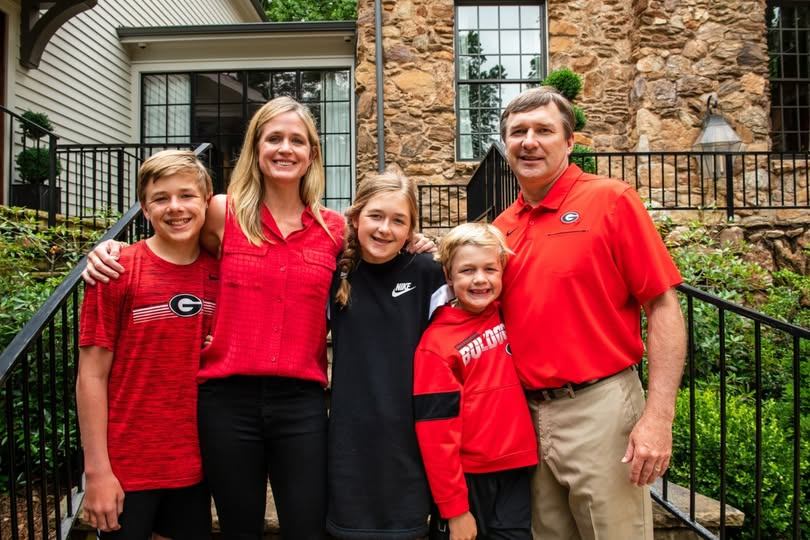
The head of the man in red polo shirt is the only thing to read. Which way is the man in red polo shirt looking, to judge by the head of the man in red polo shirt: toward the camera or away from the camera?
toward the camera

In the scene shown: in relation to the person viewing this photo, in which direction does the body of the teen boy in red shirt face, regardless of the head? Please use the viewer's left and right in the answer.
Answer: facing the viewer and to the right of the viewer

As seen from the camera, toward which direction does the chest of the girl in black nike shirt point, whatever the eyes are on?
toward the camera

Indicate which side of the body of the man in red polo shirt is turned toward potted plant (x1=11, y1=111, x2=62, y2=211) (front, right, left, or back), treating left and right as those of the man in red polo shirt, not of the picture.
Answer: right

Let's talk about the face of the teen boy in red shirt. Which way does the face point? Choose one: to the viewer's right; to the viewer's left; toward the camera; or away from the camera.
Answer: toward the camera

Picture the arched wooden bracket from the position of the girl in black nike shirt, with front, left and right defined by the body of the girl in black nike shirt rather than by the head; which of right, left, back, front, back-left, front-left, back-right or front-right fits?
back-right

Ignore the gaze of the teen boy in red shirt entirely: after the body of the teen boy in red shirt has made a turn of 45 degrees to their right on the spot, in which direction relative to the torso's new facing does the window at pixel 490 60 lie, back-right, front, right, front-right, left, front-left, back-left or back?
back-left

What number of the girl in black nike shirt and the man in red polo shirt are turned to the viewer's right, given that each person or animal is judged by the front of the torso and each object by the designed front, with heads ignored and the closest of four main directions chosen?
0

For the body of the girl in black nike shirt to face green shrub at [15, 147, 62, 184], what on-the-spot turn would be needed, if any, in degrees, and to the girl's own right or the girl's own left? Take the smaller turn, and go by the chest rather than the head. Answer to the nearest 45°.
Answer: approximately 135° to the girl's own right

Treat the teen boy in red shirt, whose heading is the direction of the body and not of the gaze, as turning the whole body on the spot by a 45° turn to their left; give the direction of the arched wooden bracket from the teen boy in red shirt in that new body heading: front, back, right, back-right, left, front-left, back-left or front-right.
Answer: left

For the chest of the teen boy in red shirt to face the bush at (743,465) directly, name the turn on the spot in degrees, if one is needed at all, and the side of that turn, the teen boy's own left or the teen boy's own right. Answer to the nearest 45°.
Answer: approximately 45° to the teen boy's own left

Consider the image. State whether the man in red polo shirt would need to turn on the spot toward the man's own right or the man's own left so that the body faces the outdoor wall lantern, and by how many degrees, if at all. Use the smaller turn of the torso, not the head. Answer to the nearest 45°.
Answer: approximately 135° to the man's own right

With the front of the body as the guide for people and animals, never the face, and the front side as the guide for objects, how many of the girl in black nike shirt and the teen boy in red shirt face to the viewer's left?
0

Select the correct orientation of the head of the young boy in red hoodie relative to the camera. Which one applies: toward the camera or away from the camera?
toward the camera

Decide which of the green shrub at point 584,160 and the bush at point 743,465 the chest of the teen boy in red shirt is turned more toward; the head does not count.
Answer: the bush
